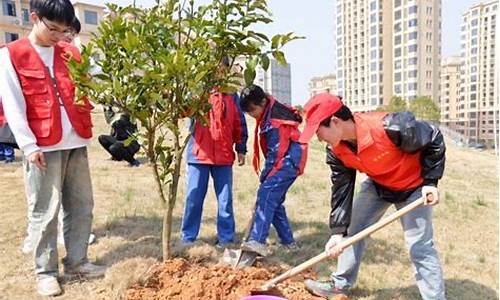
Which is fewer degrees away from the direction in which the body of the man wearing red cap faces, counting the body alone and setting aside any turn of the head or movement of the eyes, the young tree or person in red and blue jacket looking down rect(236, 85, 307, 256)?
the young tree

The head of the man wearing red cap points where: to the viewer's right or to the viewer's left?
to the viewer's left

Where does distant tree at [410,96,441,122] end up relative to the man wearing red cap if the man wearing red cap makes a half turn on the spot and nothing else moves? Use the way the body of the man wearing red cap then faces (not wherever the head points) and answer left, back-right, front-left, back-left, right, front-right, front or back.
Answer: front-left

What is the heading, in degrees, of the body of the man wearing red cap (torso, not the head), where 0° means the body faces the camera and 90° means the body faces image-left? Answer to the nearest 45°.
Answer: approximately 45°

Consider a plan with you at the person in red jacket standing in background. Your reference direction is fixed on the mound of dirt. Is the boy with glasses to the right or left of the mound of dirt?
right

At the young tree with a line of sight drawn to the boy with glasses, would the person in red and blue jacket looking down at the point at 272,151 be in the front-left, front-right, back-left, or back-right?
back-right

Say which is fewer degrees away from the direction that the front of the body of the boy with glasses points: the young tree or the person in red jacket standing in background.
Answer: the young tree

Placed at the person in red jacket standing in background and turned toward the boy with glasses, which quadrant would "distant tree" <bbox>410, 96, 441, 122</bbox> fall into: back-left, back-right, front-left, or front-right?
back-right

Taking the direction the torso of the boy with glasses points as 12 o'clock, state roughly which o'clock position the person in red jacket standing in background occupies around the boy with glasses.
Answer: The person in red jacket standing in background is roughly at 10 o'clock from the boy with glasses.

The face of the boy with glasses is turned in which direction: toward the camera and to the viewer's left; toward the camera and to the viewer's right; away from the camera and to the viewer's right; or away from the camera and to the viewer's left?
toward the camera and to the viewer's right

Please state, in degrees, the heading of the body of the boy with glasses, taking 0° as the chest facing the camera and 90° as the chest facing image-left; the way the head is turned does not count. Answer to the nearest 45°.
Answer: approximately 315°
